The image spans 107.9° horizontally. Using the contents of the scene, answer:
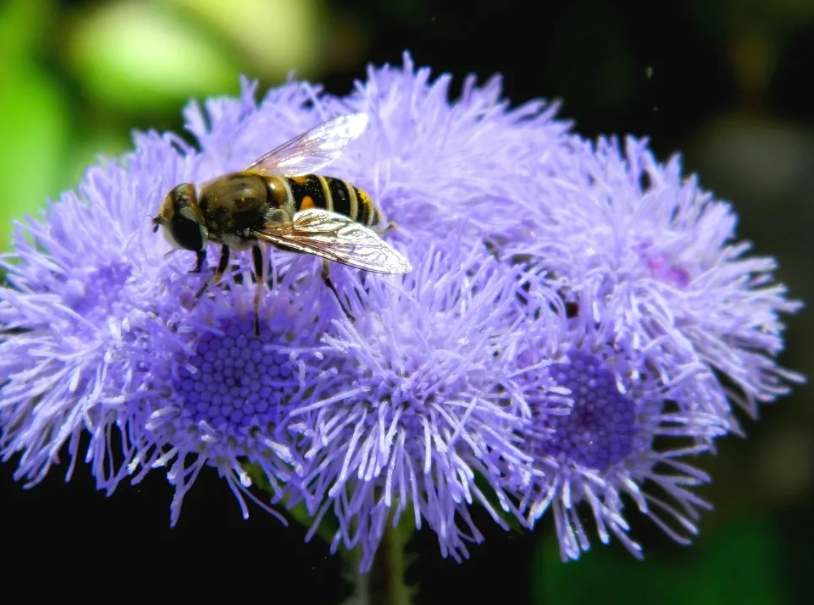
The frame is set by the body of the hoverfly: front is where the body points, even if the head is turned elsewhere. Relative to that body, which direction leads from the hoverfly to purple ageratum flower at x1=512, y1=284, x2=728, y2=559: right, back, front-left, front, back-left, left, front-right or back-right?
back

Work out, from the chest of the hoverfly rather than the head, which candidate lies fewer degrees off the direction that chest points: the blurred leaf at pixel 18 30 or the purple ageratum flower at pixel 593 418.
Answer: the blurred leaf

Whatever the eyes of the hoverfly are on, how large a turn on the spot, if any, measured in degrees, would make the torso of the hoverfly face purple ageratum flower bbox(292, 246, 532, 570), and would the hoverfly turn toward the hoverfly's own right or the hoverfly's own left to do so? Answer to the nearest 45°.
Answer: approximately 180°

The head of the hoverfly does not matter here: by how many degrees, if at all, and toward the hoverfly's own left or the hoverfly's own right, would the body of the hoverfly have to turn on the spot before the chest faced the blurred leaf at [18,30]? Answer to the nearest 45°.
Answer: approximately 45° to the hoverfly's own right

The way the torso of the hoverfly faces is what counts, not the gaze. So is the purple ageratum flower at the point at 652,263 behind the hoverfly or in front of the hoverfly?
behind

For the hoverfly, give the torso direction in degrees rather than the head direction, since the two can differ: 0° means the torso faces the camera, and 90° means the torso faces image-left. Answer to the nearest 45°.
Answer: approximately 90°
